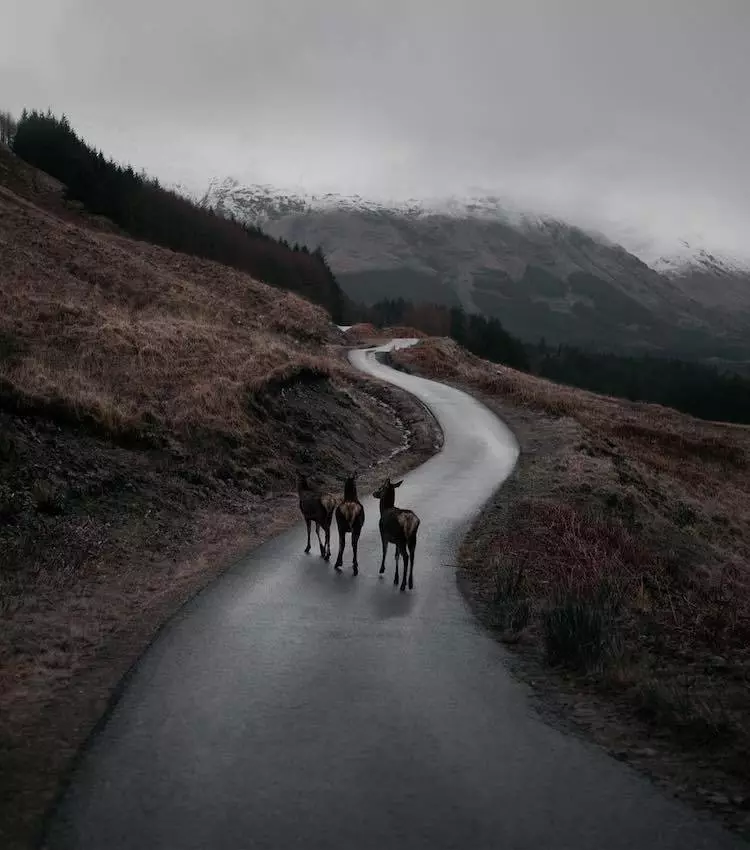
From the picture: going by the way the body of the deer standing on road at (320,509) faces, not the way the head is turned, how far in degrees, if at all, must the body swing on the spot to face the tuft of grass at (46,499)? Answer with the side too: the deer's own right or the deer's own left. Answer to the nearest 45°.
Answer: approximately 45° to the deer's own left

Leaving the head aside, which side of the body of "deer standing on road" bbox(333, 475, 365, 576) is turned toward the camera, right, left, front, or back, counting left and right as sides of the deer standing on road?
back

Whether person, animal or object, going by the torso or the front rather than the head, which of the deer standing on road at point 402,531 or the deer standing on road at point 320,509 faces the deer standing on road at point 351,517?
the deer standing on road at point 402,531

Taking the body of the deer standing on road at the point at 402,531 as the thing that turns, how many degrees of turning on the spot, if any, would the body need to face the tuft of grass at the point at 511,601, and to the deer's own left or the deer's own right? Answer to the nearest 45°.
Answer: approximately 180°

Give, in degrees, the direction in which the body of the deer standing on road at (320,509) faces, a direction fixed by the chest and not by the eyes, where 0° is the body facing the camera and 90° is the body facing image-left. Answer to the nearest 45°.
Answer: approximately 135°

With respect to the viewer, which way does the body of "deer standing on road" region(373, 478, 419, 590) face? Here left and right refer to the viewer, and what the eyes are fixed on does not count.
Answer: facing away from the viewer and to the left of the viewer

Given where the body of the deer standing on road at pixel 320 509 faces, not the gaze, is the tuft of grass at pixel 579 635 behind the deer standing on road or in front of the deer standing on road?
behind

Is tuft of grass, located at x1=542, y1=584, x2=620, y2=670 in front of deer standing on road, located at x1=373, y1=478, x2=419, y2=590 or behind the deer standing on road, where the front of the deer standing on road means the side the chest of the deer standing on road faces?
behind
